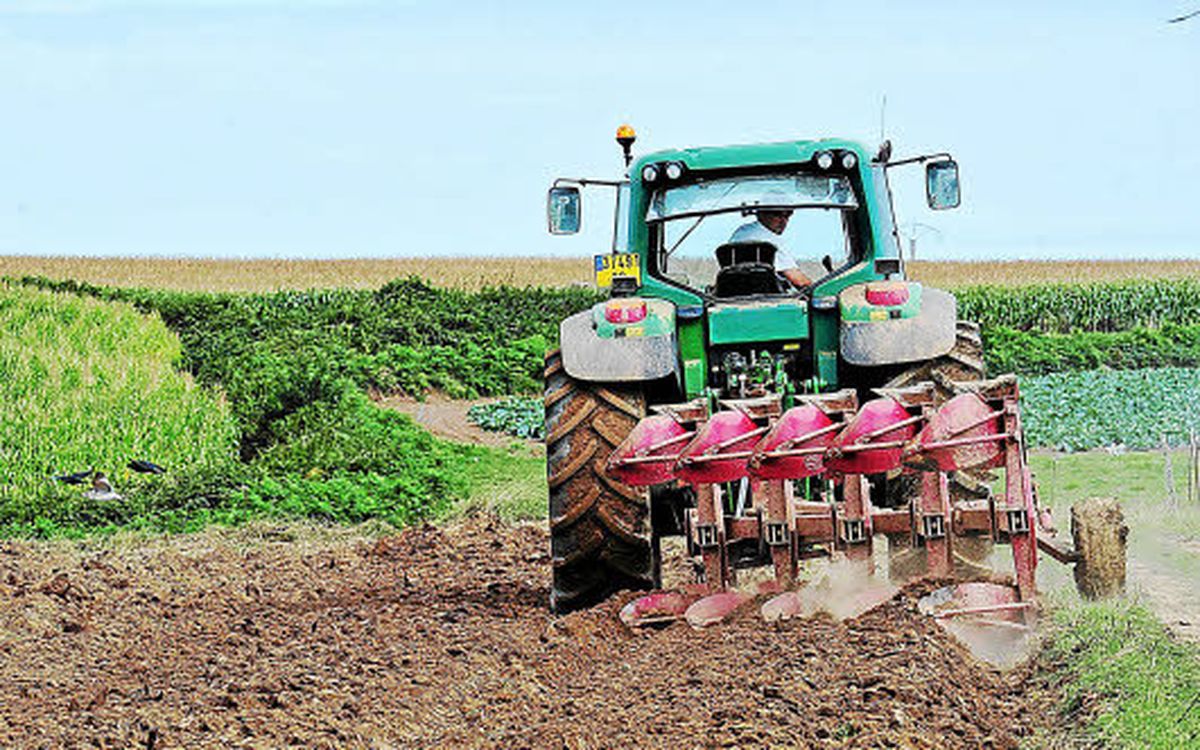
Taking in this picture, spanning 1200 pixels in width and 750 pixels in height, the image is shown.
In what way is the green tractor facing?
away from the camera

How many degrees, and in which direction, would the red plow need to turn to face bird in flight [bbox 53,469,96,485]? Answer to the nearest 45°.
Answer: approximately 45° to its left

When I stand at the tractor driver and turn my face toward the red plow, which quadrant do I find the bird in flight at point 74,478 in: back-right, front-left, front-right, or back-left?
back-right

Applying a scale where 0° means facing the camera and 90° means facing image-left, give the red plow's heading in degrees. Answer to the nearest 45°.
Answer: approximately 180°

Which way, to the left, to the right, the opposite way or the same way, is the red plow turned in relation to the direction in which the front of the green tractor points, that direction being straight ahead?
the same way
